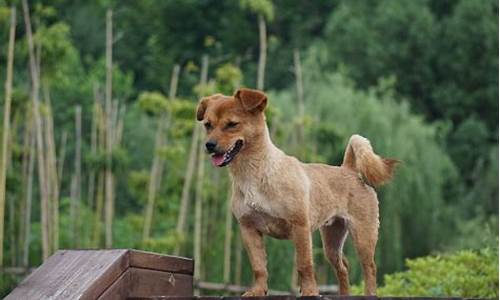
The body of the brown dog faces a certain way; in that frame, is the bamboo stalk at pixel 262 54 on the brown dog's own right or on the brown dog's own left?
on the brown dog's own right

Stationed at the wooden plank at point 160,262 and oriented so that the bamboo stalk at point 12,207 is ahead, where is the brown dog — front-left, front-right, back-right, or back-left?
back-right

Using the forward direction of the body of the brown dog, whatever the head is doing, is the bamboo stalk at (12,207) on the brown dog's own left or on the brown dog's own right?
on the brown dog's own right

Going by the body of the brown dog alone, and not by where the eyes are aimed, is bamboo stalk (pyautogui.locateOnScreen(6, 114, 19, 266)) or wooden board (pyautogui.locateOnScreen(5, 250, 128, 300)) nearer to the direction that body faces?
the wooden board

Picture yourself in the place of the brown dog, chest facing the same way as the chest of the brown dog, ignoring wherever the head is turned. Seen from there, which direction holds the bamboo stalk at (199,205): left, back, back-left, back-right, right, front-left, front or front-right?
back-right

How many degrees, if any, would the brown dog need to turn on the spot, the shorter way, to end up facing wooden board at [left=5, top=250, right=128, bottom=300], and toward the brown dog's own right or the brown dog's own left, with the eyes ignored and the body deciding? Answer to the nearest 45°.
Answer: approximately 45° to the brown dog's own right

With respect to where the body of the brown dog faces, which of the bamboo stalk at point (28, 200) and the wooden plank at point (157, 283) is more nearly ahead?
the wooden plank

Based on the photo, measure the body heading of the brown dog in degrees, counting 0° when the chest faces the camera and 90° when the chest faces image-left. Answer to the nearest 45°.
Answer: approximately 45°
